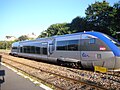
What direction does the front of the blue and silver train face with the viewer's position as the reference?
facing the viewer and to the right of the viewer
